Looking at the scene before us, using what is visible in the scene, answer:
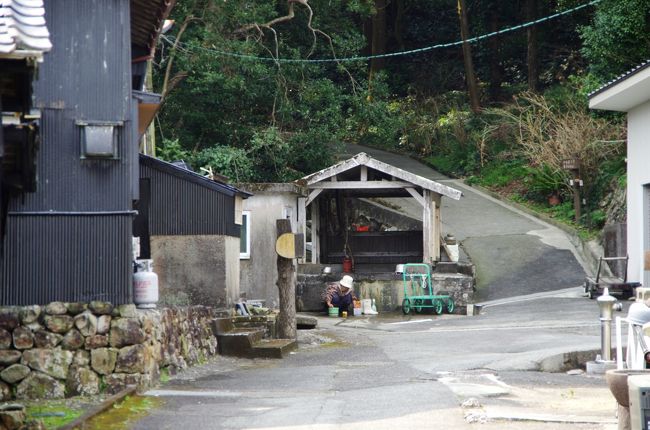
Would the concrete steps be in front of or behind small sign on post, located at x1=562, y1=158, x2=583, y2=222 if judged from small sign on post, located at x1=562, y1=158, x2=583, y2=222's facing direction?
in front

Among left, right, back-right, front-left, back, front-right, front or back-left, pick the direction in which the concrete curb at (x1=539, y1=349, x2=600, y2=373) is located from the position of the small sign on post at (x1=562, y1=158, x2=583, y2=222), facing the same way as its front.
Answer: front-left

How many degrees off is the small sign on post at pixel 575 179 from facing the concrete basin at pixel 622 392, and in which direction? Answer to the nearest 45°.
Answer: approximately 45° to its left

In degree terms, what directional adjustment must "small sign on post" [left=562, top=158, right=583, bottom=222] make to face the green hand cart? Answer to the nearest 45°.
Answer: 0° — it already faces it

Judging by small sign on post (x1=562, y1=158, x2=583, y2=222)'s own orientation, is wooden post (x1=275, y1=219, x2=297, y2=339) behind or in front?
in front

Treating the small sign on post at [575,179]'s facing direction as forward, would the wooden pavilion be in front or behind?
in front

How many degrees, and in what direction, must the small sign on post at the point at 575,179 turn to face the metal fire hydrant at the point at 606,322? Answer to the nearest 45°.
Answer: approximately 45° to its left

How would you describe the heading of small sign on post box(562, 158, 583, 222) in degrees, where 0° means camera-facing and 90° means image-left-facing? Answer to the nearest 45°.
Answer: approximately 45°

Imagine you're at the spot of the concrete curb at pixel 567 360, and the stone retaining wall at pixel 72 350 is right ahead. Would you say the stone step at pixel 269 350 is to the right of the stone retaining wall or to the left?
right
